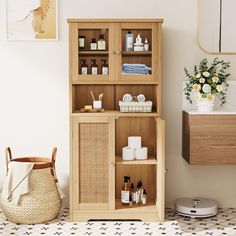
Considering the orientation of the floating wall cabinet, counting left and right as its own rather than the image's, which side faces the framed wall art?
right

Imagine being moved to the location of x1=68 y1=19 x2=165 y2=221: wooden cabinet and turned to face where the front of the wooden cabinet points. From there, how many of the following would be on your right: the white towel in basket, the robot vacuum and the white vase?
1

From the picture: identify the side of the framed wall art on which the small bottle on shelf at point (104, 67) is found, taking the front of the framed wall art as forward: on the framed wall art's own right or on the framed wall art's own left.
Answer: on the framed wall art's own left

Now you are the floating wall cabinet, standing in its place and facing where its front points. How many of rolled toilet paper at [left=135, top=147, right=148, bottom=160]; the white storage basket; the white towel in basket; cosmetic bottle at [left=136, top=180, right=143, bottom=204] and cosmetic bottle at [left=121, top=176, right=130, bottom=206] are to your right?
5

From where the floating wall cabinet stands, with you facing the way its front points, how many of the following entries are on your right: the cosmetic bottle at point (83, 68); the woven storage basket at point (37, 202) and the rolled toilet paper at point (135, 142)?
3

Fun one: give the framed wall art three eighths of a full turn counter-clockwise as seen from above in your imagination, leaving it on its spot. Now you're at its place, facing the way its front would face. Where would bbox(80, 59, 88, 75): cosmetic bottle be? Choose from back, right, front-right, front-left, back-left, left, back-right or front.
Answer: right

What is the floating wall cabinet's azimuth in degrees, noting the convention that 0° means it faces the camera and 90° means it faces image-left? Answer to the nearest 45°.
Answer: approximately 0°

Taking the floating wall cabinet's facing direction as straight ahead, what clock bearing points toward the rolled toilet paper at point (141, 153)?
The rolled toilet paper is roughly at 3 o'clock from the floating wall cabinet.
